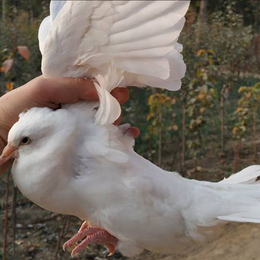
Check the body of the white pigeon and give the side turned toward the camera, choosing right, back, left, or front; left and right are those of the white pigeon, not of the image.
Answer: left
